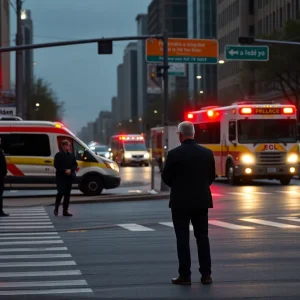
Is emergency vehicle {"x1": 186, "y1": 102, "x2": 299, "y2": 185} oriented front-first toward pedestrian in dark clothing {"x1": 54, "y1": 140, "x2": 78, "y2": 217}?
no

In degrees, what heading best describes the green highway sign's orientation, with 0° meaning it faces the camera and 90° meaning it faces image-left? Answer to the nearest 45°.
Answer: approximately 0°

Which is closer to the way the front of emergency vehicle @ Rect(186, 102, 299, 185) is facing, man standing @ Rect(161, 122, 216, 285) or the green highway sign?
the man standing

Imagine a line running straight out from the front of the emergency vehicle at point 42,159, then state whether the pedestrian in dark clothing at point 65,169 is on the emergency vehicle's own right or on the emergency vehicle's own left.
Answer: on the emergency vehicle's own right

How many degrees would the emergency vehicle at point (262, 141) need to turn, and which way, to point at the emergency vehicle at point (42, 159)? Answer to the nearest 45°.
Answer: approximately 90° to its right

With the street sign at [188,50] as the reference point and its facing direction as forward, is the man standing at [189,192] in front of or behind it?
in front

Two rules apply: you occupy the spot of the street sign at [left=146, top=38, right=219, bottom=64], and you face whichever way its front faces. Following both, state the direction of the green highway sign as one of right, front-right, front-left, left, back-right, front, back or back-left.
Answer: left

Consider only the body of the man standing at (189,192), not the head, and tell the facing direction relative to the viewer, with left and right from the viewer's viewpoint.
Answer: facing away from the viewer

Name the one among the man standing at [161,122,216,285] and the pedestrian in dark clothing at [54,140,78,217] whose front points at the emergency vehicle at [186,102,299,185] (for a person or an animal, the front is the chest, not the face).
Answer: the man standing

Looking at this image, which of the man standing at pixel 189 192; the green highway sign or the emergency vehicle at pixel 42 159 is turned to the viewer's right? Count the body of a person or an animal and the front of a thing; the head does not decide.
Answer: the emergency vehicle

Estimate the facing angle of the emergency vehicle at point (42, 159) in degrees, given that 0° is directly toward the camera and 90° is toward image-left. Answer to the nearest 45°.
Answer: approximately 270°

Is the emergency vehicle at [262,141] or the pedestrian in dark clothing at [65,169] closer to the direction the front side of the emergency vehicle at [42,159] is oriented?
the emergency vehicle

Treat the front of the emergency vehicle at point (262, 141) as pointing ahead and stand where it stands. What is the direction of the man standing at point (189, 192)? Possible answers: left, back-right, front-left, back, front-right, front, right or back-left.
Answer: front-right

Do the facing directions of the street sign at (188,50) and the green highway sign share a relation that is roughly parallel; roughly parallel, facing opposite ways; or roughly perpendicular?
roughly parallel

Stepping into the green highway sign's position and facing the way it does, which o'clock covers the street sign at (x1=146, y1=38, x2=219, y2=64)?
The street sign is roughly at 3 o'clock from the green highway sign.

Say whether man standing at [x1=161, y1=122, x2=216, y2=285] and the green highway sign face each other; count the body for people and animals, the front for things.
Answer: yes

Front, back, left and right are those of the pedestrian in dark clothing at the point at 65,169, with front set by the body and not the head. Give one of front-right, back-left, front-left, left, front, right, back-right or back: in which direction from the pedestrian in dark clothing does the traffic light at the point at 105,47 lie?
back-left

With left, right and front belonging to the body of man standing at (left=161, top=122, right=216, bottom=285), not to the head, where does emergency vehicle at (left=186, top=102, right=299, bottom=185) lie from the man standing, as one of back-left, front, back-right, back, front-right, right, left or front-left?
front
